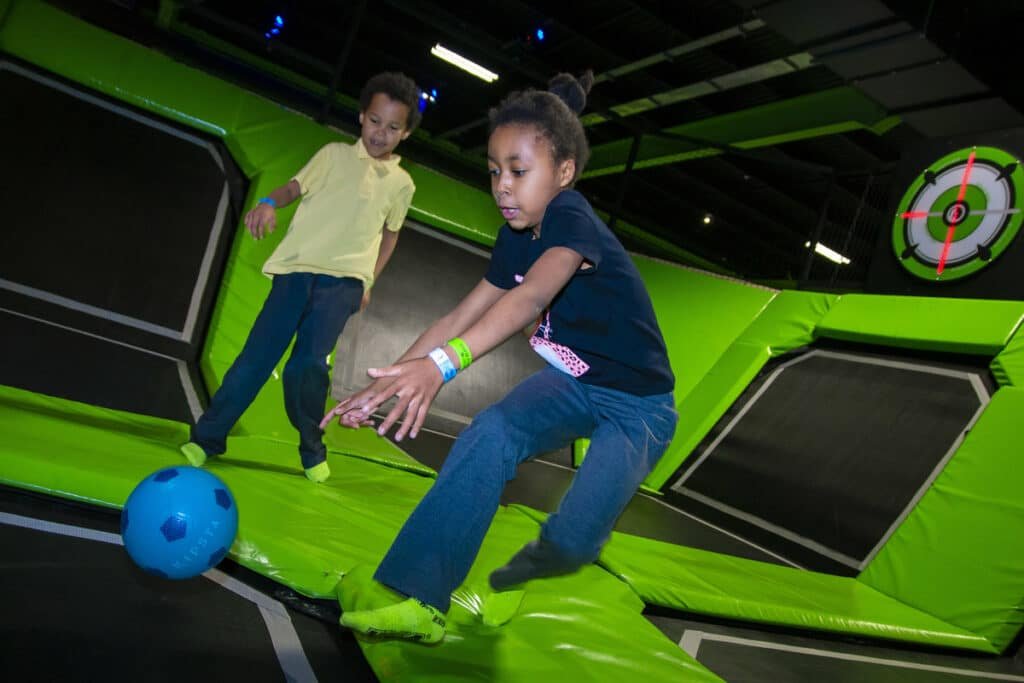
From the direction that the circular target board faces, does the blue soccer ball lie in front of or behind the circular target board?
in front

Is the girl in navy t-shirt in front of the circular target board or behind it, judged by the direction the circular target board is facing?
in front

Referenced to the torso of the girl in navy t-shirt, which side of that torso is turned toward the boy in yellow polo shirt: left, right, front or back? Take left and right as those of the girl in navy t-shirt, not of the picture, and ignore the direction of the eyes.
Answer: right

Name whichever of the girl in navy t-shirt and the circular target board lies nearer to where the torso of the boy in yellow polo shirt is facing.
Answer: the girl in navy t-shirt

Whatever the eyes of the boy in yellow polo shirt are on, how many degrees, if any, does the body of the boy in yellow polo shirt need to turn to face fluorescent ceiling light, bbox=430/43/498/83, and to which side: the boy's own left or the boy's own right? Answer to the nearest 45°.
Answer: approximately 180°

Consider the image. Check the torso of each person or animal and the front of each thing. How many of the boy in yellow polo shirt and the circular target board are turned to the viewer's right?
0

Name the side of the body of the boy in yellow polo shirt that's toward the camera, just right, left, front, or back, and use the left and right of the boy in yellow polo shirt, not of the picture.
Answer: front

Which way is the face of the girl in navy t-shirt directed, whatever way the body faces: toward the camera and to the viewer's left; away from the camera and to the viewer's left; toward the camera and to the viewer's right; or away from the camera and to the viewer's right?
toward the camera and to the viewer's left

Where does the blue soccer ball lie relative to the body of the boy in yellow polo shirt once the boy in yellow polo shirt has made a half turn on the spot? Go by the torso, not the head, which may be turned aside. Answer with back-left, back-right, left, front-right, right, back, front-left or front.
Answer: back

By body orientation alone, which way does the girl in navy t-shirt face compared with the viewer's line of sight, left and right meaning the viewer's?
facing the viewer and to the left of the viewer
